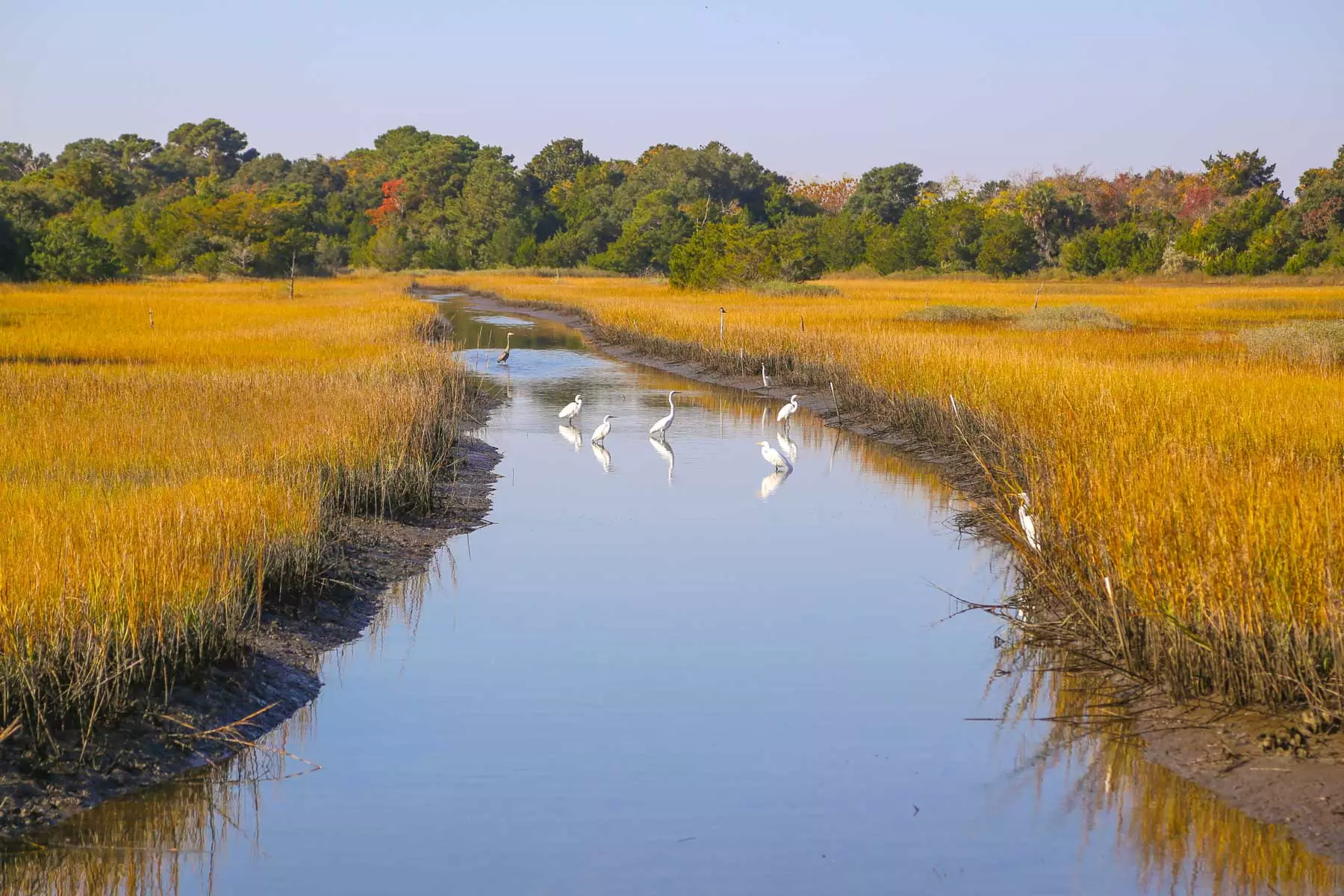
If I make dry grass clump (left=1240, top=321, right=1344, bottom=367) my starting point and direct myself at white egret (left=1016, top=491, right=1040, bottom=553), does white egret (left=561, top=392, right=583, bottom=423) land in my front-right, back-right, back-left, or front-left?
front-right

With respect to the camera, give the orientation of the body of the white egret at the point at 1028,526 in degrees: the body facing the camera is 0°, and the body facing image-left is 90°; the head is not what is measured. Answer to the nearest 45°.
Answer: approximately 90°

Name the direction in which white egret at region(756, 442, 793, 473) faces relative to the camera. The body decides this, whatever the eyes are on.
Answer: to the viewer's left

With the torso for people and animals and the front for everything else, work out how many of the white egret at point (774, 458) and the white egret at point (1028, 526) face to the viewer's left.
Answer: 2

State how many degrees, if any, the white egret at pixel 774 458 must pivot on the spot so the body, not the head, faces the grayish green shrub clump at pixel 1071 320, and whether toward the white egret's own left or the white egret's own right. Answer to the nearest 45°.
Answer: approximately 90° to the white egret's own right

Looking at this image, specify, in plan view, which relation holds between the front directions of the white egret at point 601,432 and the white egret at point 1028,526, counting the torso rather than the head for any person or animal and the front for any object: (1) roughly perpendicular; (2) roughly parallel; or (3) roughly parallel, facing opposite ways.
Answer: roughly parallel, facing opposite ways

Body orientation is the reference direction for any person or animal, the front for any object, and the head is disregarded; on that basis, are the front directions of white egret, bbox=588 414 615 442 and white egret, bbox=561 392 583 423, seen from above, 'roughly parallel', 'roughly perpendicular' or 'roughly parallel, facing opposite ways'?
roughly parallel

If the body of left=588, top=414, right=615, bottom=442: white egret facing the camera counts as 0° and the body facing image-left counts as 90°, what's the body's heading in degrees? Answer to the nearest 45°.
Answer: approximately 270°

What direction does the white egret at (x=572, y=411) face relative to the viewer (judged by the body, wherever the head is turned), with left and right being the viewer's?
facing to the right of the viewer

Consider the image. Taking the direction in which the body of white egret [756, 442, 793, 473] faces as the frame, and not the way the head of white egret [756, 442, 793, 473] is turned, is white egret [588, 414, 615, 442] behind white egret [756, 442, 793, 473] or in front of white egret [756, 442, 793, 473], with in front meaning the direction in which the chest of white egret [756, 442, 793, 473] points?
in front
